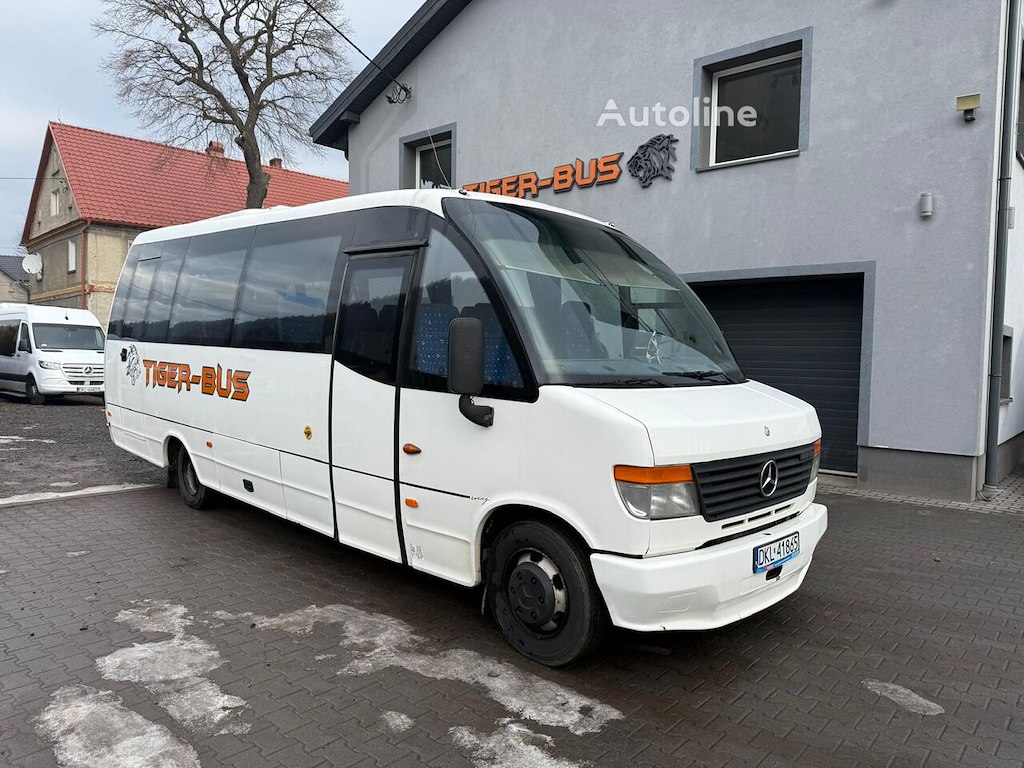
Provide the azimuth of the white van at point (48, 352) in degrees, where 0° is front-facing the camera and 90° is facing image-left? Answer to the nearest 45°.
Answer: approximately 315°

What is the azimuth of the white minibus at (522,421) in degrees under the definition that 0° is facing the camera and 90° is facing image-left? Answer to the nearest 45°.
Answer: approximately 315°

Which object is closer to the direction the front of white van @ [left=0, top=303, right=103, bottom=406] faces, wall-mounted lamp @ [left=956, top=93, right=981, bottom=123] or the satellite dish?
the wall-mounted lamp

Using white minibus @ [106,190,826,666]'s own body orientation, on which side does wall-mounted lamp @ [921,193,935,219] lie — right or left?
on its left

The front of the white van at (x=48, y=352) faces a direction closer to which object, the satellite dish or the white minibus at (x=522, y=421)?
the white minibus

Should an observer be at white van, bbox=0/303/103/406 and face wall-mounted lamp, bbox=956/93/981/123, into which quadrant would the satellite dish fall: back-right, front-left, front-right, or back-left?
back-left

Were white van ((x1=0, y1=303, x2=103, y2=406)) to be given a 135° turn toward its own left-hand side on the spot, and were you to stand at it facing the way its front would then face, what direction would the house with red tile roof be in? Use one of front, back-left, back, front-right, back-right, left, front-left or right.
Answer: front
